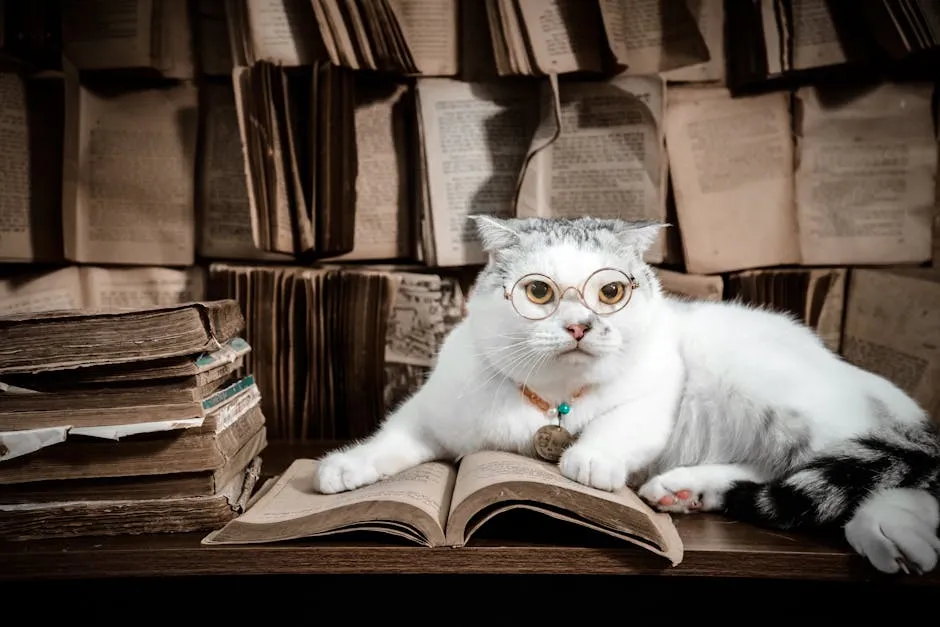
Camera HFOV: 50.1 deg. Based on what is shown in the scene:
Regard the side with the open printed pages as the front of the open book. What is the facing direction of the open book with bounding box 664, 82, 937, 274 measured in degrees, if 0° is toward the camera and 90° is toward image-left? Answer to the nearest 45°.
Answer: approximately 0°

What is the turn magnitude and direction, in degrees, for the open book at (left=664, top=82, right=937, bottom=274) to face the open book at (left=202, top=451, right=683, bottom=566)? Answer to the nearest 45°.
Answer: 0° — it already faces it

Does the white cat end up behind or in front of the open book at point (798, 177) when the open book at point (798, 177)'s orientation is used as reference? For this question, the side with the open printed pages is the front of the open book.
in front
